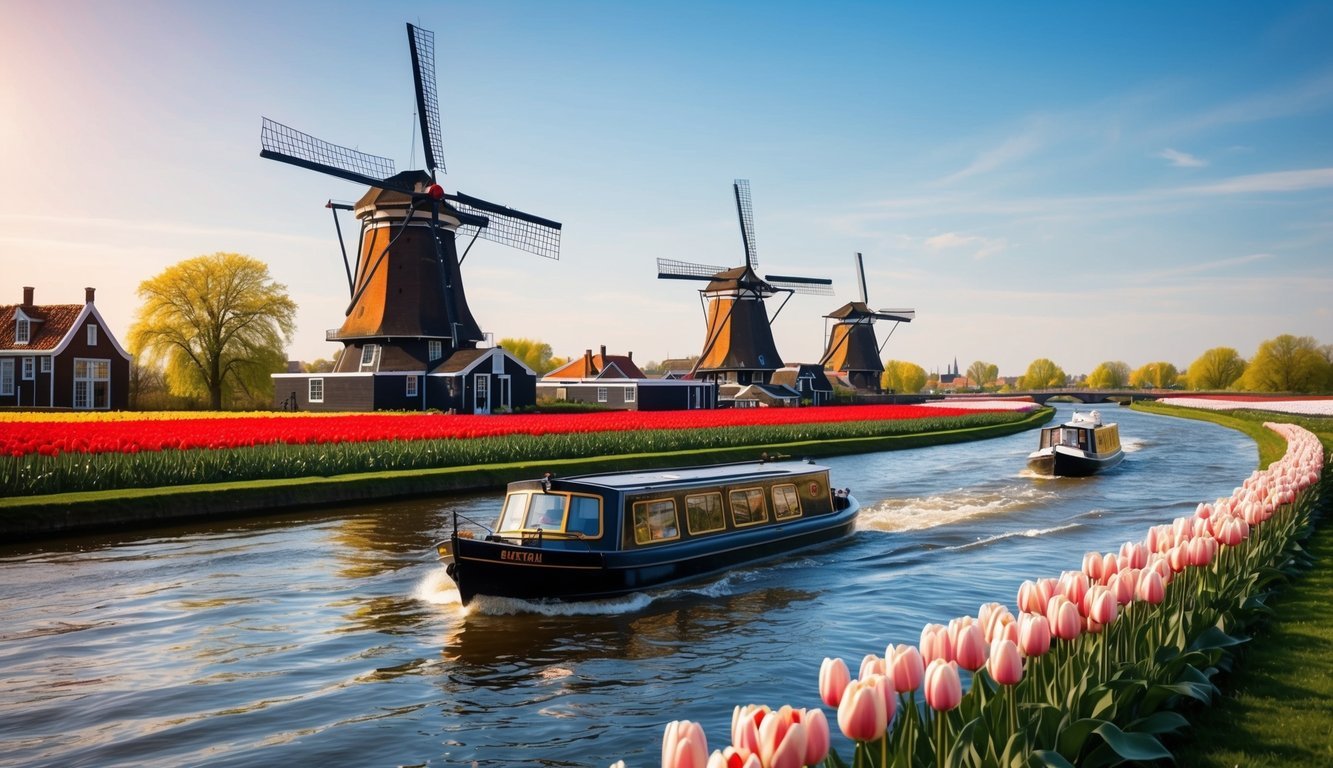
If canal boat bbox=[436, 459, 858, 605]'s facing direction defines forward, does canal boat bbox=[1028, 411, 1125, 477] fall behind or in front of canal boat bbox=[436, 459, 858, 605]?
behind

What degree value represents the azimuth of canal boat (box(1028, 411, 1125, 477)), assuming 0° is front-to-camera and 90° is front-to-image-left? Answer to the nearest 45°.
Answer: approximately 45°

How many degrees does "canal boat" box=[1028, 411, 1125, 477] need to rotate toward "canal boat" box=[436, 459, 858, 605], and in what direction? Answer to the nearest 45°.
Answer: approximately 45° to its left

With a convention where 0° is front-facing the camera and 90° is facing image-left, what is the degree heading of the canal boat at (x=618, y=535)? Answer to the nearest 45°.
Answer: approximately 45°
